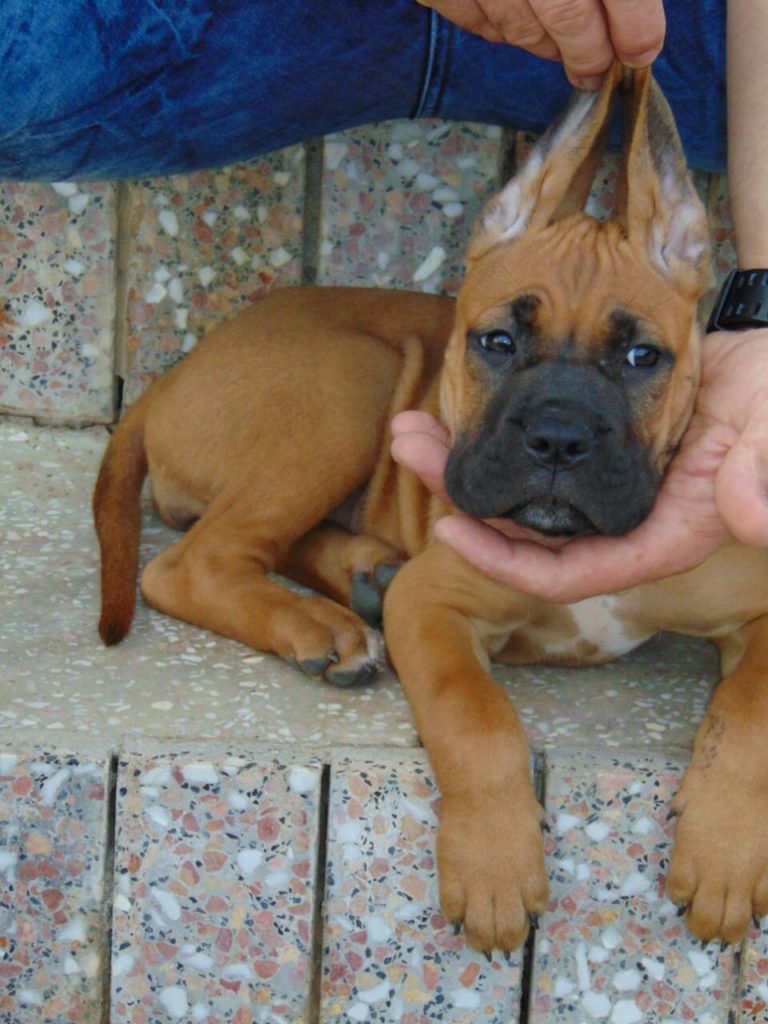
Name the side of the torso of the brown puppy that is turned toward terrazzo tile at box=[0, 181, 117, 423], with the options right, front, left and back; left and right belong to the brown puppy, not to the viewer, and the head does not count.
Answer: back

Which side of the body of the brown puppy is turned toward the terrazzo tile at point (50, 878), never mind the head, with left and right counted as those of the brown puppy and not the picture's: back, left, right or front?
right

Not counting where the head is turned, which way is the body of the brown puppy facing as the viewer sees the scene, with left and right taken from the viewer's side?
facing the viewer and to the right of the viewer

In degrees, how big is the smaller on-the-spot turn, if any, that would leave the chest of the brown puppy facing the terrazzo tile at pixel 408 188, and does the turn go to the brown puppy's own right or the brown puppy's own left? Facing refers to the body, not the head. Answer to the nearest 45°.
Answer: approximately 135° to the brown puppy's own left

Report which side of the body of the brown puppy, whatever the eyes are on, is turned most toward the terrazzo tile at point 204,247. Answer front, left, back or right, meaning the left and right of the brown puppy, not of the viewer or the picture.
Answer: back
